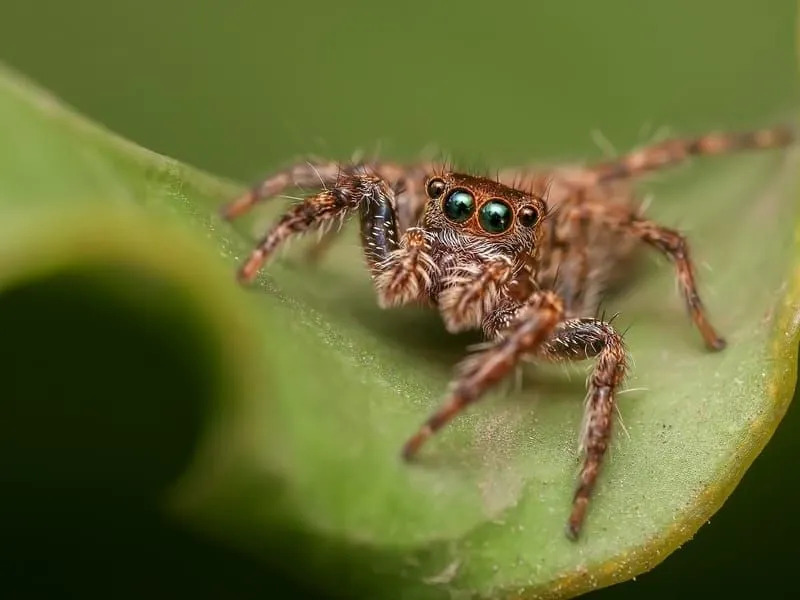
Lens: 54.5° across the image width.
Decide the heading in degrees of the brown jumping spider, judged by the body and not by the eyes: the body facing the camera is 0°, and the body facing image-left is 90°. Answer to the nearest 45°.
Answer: approximately 45°
